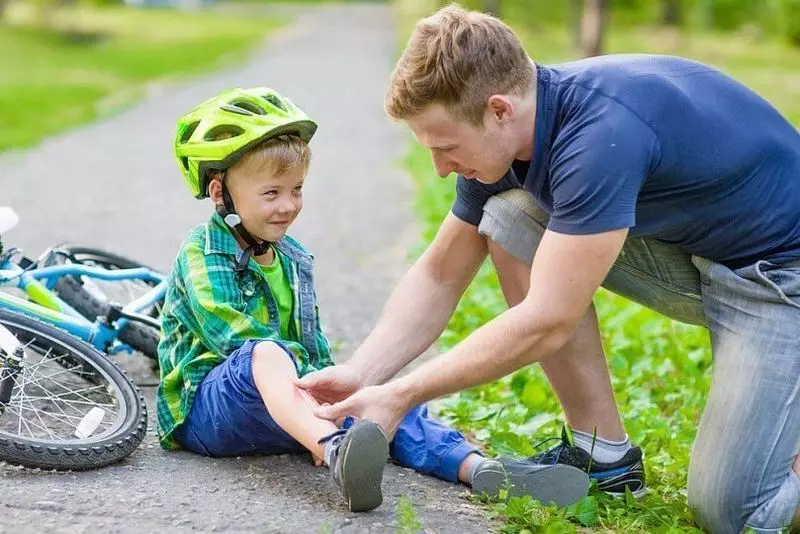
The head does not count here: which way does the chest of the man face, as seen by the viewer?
to the viewer's left

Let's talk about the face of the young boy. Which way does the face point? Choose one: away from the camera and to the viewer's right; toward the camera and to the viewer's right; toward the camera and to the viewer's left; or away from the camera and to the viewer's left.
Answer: toward the camera and to the viewer's right

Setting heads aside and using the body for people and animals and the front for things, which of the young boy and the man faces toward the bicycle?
the man

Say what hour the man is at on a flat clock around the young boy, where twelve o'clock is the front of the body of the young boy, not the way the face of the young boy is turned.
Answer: The man is roughly at 11 o'clock from the young boy.

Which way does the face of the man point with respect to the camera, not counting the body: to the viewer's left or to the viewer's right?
to the viewer's left

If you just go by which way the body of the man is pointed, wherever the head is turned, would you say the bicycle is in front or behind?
in front

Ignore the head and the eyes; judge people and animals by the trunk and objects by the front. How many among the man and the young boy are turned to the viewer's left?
1

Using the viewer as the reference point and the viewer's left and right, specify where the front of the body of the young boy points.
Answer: facing the viewer and to the right of the viewer

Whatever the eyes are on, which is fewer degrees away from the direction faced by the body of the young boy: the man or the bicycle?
the man

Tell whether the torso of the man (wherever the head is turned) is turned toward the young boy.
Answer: yes

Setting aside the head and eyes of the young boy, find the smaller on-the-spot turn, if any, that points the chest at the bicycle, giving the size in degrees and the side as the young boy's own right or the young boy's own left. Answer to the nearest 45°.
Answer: approximately 135° to the young boy's own right
